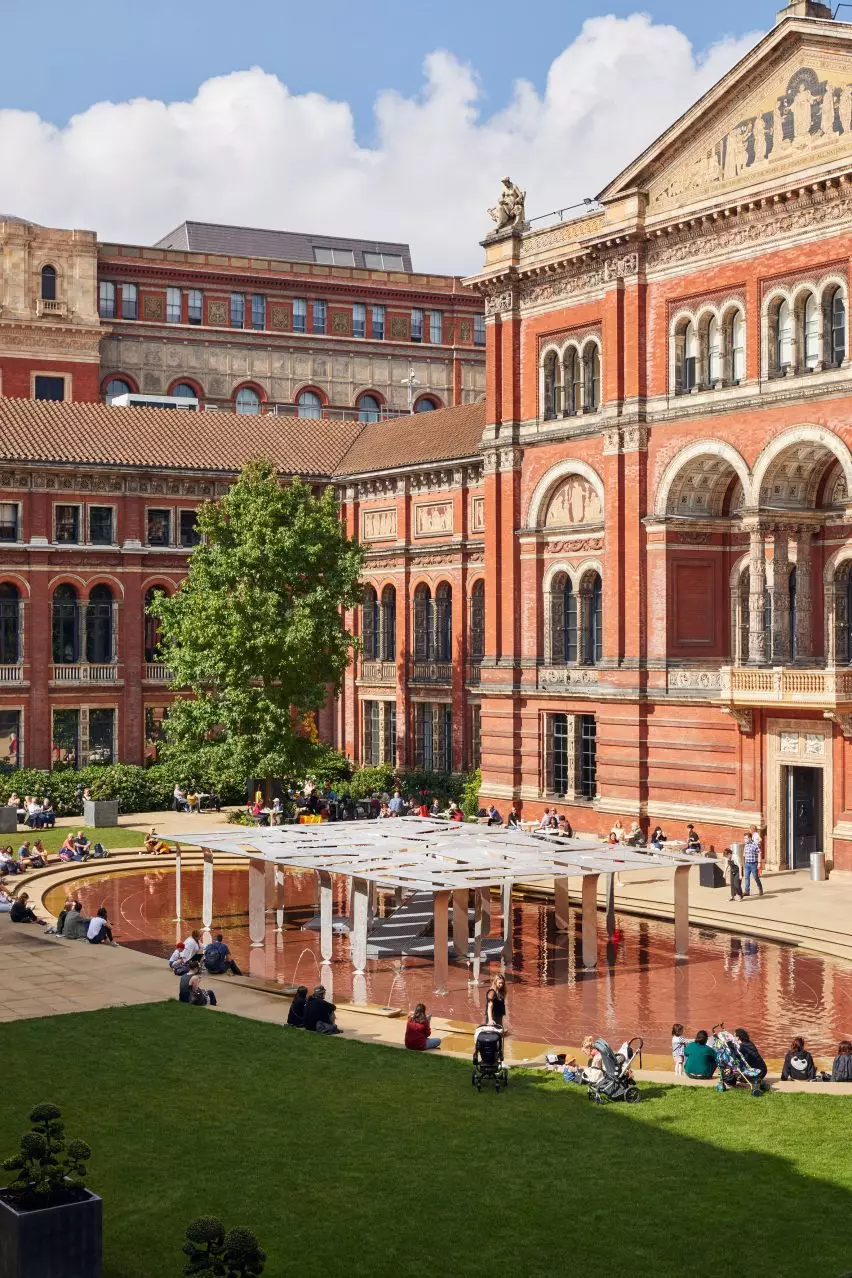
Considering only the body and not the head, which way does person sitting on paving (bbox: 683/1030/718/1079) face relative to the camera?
away from the camera

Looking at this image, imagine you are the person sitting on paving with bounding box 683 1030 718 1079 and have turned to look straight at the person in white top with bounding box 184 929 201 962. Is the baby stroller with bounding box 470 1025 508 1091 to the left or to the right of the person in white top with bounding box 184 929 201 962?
left

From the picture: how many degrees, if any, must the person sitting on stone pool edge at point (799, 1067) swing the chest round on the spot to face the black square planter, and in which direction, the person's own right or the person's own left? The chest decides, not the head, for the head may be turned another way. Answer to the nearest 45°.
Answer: approximately 135° to the person's own left

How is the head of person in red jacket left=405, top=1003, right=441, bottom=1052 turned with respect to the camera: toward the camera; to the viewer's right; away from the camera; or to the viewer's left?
away from the camera

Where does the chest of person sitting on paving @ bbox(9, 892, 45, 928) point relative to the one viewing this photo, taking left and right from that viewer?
facing to the right of the viewer

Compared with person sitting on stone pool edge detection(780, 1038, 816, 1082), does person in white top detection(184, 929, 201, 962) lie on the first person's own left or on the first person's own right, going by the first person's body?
on the first person's own left

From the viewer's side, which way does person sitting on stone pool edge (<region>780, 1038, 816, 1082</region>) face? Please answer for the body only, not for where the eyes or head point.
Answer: away from the camera

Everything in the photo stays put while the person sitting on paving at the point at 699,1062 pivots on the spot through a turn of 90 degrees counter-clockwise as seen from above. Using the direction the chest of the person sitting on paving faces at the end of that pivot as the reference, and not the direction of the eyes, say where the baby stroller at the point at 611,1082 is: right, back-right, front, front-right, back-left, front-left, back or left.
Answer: front-left
